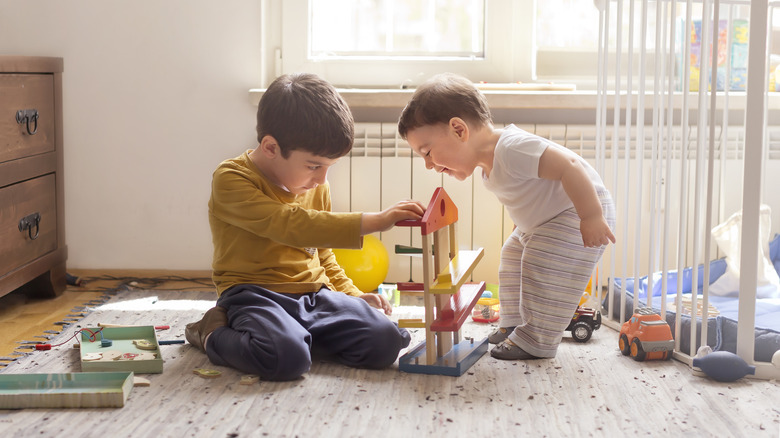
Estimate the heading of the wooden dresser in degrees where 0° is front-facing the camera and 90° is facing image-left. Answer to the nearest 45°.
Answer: approximately 315°

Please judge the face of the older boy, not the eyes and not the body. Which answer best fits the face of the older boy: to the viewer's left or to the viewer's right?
to the viewer's right
